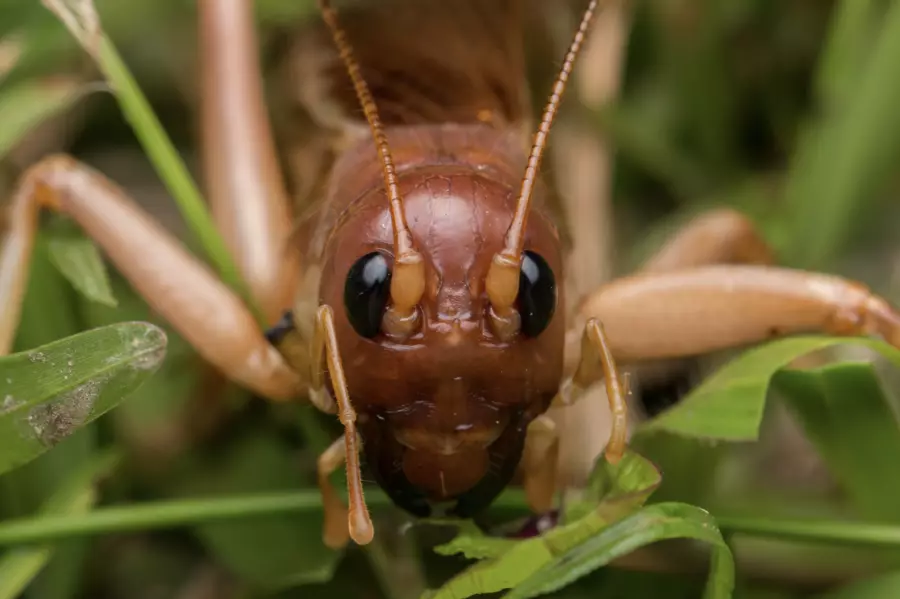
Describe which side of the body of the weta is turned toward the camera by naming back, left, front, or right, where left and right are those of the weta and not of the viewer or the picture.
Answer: front

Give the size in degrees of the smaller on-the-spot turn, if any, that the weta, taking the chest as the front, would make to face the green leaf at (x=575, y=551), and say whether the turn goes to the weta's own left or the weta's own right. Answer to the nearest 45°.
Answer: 0° — it already faces it

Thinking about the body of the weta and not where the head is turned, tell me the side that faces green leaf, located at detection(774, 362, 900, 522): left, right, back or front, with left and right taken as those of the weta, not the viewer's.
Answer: left

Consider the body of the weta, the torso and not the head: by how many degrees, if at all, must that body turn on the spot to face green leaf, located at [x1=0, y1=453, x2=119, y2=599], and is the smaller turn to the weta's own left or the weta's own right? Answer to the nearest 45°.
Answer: approximately 45° to the weta's own right

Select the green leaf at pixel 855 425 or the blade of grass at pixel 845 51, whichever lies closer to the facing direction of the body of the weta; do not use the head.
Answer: the green leaf

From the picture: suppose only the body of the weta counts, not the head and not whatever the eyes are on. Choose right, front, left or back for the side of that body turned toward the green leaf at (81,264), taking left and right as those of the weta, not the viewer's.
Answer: right

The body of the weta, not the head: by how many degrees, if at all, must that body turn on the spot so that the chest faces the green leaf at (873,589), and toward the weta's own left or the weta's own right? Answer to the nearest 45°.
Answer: approximately 45° to the weta's own left

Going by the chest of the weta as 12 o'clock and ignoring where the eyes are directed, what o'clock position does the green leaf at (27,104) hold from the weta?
The green leaf is roughly at 4 o'clock from the weta.
